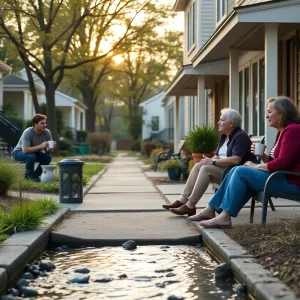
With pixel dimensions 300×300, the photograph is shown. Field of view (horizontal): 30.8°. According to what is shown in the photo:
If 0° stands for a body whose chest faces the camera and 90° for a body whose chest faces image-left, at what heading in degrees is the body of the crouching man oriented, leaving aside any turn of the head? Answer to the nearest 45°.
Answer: approximately 315°

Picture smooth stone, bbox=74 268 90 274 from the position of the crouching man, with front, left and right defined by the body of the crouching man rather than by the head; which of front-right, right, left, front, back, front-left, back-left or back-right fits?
front-right

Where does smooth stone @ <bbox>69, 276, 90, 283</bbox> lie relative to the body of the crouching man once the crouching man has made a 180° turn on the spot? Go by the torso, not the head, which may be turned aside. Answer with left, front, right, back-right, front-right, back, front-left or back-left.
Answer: back-left

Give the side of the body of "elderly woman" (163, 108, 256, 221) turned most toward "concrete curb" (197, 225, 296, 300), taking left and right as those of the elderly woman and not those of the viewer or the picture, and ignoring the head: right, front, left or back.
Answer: left

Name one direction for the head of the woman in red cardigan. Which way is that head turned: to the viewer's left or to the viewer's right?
to the viewer's left

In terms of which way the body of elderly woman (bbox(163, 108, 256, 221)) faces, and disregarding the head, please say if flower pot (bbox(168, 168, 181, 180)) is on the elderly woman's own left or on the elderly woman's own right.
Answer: on the elderly woman's own right

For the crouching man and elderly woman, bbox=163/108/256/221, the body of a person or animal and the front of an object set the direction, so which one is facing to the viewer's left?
the elderly woman

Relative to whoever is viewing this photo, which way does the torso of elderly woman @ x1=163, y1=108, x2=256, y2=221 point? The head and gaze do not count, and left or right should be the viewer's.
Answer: facing to the left of the viewer

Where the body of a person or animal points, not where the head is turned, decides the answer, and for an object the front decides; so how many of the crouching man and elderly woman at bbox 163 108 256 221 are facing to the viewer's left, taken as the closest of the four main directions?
1

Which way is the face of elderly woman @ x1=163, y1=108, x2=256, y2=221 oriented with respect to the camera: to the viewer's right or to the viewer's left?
to the viewer's left

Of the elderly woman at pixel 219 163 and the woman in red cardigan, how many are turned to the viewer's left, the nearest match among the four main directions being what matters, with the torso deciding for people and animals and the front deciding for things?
2

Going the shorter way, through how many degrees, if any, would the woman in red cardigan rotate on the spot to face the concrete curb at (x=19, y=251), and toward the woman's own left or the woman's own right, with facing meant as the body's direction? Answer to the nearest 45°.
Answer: approximately 45° to the woman's own left

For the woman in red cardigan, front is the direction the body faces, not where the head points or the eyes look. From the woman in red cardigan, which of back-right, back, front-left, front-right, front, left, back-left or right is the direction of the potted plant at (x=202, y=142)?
right

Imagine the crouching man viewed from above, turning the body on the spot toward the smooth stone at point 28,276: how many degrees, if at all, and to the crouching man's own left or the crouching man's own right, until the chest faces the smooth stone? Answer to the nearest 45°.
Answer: approximately 45° to the crouching man's own right

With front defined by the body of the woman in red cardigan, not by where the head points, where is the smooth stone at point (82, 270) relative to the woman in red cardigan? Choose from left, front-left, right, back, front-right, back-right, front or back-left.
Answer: front-left

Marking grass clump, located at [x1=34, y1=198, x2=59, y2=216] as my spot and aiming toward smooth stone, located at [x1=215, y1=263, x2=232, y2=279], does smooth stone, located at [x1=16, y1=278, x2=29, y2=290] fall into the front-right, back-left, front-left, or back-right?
front-right

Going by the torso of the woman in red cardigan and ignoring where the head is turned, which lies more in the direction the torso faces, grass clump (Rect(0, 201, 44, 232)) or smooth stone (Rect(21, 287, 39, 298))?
the grass clump

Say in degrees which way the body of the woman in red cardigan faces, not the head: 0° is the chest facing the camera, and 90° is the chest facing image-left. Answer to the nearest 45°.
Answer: approximately 90°
